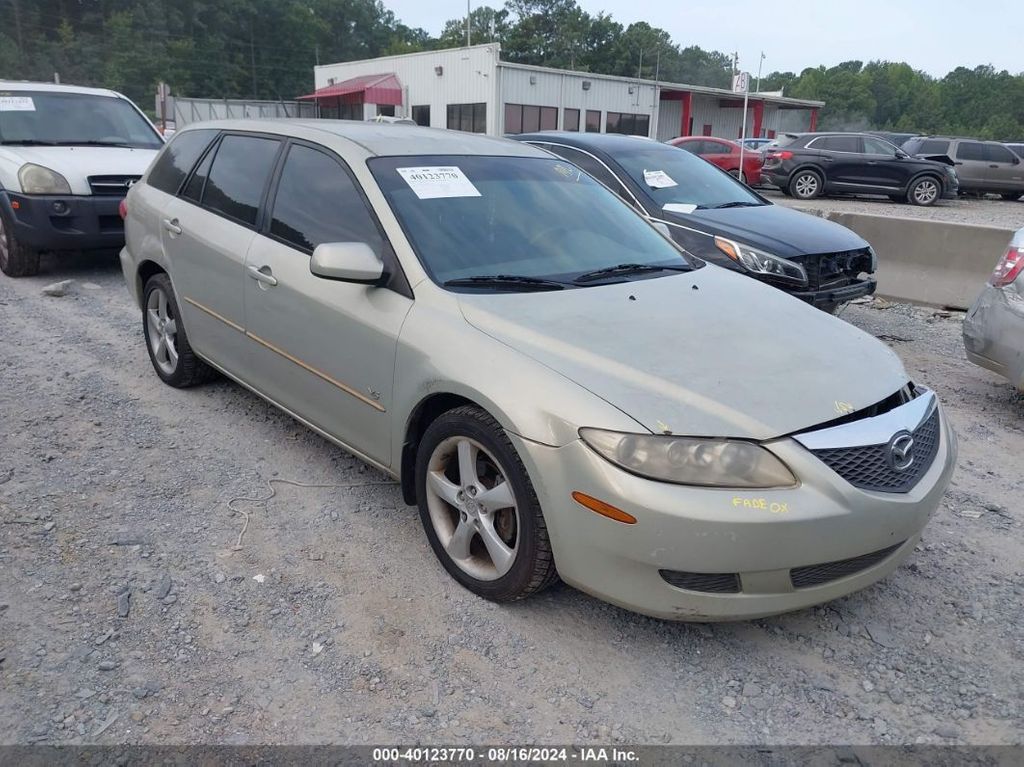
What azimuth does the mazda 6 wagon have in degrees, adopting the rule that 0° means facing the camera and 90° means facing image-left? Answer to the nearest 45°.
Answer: approximately 315°

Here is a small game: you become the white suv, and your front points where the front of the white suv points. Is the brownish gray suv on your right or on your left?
on your left

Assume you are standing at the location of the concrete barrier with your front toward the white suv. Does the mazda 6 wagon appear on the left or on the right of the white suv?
left

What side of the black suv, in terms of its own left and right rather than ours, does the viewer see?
right

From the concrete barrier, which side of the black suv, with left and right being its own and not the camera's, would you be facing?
right
